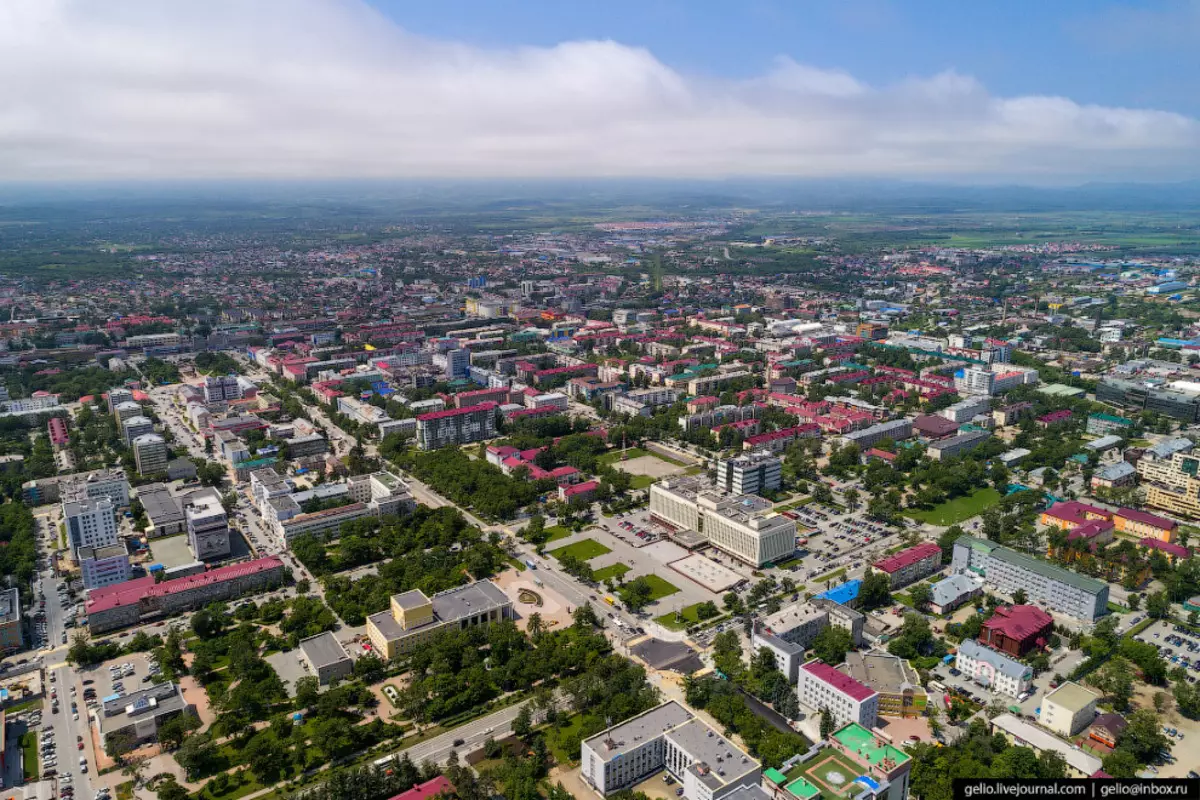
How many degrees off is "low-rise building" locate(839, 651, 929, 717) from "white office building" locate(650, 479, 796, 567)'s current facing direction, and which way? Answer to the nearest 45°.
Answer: approximately 90° to its left

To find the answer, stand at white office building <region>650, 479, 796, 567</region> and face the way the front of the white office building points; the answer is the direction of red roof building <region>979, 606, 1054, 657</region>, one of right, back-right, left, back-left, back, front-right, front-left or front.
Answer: left

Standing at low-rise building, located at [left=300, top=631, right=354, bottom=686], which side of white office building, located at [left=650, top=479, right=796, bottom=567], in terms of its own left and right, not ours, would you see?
front

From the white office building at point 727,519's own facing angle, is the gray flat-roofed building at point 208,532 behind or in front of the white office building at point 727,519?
in front

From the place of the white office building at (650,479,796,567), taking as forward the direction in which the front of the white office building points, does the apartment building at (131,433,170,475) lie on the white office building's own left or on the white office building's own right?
on the white office building's own right

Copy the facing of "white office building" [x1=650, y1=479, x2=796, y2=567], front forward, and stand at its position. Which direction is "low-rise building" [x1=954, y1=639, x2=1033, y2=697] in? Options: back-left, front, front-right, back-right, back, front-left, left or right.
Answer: left

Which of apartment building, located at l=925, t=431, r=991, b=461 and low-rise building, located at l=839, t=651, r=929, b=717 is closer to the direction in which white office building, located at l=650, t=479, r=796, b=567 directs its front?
the low-rise building

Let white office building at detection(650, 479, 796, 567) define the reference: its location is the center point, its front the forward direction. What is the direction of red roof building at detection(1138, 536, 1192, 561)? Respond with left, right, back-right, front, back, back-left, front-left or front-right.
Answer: back-left

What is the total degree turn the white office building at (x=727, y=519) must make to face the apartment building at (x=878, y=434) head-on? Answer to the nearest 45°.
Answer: approximately 180°

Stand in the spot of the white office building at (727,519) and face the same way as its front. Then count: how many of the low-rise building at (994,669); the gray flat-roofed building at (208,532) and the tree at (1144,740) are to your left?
2

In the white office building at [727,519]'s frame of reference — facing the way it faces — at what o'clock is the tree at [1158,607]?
The tree is roughly at 8 o'clock from the white office building.

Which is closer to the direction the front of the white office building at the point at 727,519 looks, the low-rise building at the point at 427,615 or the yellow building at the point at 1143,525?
the low-rise building

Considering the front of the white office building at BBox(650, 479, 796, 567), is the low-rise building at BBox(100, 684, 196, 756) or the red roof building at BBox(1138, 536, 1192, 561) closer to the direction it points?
the low-rise building

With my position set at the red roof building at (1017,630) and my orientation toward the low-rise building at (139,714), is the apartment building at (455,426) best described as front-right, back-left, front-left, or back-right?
front-right

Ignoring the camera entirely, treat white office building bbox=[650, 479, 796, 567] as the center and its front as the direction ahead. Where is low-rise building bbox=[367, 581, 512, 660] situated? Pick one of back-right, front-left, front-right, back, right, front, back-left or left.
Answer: front

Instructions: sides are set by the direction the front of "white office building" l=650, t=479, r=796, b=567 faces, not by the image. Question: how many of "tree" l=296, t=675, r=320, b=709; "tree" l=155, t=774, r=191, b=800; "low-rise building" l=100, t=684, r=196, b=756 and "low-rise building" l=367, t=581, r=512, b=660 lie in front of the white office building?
4

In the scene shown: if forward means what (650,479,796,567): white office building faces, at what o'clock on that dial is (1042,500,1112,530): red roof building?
The red roof building is roughly at 7 o'clock from the white office building.

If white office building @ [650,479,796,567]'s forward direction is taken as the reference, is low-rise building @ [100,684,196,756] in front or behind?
in front

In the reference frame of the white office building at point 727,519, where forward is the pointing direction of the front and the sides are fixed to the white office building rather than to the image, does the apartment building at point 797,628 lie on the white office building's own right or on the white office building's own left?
on the white office building's own left

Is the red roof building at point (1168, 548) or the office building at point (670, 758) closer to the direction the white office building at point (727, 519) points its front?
the office building
